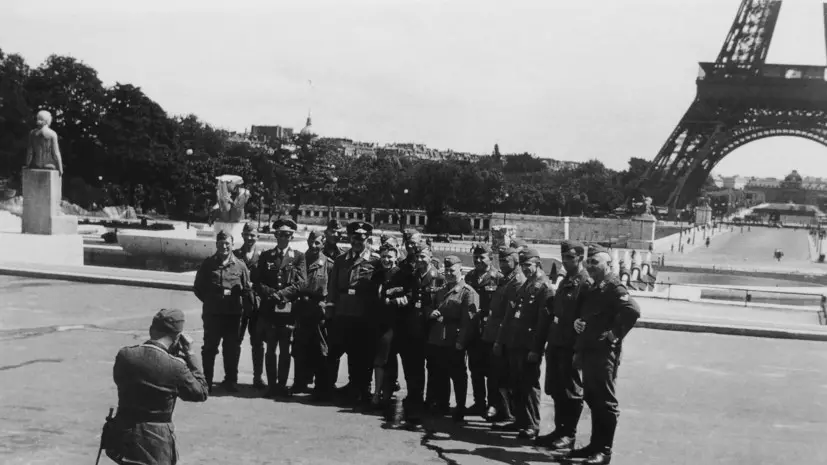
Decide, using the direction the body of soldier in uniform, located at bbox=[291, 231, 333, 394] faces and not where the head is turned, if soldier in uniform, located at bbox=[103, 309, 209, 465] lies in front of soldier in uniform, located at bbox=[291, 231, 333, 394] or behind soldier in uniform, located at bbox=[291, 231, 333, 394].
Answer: in front

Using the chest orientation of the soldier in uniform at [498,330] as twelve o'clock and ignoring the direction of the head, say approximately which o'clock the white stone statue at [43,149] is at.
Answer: The white stone statue is roughly at 3 o'clock from the soldier in uniform.

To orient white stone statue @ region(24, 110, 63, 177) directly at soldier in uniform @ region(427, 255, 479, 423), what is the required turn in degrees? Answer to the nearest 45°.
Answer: approximately 180°

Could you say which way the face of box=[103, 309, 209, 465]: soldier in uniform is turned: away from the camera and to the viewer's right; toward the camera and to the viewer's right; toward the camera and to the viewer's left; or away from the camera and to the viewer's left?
away from the camera and to the viewer's right

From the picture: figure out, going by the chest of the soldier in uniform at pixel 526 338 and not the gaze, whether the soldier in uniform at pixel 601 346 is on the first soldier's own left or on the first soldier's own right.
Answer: on the first soldier's own left

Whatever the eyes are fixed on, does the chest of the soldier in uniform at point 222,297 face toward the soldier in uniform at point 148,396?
yes

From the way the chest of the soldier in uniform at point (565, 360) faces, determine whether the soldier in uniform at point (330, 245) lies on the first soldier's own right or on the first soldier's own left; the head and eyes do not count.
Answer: on the first soldier's own right

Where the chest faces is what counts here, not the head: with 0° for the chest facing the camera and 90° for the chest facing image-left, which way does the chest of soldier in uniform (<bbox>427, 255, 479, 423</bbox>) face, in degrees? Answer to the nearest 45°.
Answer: approximately 45°

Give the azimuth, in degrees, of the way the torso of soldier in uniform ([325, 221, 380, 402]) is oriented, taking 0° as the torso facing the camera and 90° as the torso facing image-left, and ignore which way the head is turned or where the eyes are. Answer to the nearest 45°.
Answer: approximately 0°

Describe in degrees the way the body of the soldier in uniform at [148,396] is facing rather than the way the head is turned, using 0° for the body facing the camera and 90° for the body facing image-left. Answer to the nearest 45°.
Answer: approximately 225°
